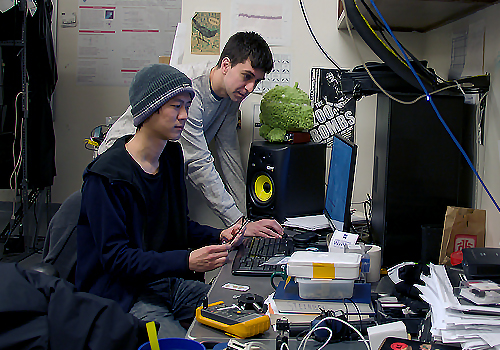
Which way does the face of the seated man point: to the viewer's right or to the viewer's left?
to the viewer's right

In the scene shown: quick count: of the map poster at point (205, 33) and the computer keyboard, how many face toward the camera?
1

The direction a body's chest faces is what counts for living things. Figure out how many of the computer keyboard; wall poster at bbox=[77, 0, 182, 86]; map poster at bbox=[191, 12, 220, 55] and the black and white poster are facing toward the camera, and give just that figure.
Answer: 3

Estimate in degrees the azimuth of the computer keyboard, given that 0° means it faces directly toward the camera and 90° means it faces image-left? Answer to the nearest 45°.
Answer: approximately 90°
